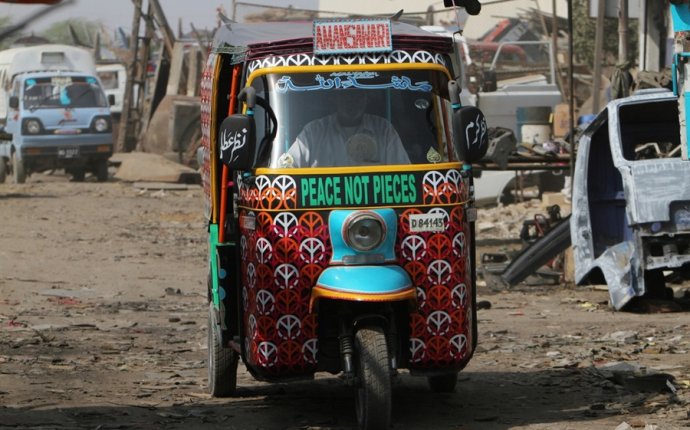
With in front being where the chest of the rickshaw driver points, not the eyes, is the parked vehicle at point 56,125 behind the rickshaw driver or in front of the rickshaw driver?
behind

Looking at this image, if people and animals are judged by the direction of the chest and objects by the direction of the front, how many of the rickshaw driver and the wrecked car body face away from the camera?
0

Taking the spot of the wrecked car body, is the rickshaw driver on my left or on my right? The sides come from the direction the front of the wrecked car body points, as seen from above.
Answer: on my right

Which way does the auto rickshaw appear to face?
toward the camera

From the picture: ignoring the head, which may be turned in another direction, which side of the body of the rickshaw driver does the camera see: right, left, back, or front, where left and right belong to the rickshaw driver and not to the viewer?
front

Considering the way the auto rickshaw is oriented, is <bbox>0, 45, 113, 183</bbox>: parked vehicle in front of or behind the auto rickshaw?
behind

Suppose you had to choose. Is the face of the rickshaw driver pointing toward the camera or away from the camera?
toward the camera
